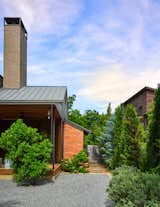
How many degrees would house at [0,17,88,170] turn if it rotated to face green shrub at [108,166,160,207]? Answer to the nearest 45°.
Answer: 0° — it already faces it

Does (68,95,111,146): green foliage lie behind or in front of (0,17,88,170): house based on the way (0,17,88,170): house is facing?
behind

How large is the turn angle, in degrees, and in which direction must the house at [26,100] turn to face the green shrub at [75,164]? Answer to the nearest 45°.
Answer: approximately 45° to its left

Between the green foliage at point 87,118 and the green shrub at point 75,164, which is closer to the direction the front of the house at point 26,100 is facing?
the green shrub

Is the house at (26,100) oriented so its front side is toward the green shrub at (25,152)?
yes

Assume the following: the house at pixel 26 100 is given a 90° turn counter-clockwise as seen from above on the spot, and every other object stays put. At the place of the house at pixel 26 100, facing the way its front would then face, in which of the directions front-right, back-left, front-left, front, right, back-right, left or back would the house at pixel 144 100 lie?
front-left

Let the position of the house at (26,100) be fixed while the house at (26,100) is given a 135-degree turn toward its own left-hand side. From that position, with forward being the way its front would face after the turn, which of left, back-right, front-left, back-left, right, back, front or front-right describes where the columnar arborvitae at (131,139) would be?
right

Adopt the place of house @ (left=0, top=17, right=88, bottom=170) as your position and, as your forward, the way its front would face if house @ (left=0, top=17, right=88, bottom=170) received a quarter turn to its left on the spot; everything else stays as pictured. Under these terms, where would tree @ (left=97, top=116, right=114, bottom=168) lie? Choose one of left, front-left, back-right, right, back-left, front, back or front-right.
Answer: front

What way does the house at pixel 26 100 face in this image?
toward the camera
